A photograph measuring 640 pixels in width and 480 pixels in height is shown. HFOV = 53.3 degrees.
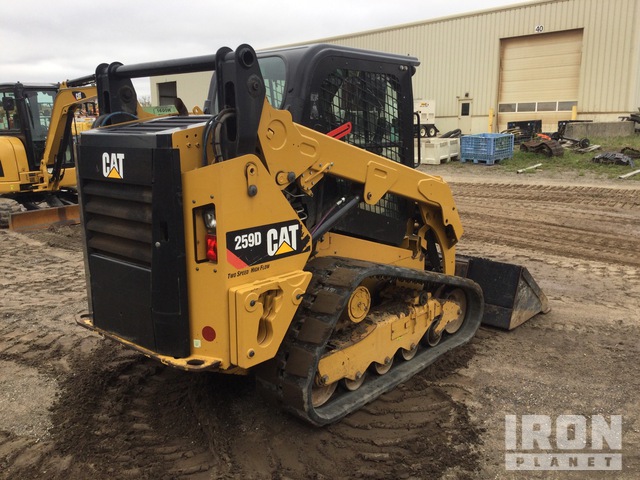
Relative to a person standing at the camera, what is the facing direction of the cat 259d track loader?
facing away from the viewer and to the right of the viewer

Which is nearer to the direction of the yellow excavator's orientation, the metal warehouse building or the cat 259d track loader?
the cat 259d track loader

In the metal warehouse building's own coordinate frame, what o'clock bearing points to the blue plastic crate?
The blue plastic crate is roughly at 11 o'clock from the metal warehouse building.

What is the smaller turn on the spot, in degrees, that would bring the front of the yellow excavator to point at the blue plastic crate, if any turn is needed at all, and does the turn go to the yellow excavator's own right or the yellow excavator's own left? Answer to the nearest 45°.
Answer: approximately 45° to the yellow excavator's own left

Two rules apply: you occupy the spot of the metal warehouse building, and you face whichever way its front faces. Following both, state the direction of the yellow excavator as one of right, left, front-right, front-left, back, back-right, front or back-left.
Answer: front

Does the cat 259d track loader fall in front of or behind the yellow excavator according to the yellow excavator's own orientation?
in front

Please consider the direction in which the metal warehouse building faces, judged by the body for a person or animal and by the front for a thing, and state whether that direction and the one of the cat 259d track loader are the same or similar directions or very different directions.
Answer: very different directions

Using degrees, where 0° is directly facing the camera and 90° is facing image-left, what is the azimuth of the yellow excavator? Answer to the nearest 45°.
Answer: approximately 315°

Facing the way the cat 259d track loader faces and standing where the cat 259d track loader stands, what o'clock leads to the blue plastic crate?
The blue plastic crate is roughly at 11 o'clock from the cat 259d track loader.

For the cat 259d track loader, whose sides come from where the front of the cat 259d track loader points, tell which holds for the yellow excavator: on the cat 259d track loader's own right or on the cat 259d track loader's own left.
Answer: on the cat 259d track loader's own left

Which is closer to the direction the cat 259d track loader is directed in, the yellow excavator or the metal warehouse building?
the metal warehouse building

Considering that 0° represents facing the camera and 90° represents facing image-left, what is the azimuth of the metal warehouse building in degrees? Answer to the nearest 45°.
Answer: approximately 45°

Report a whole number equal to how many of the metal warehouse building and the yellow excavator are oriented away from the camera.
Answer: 0

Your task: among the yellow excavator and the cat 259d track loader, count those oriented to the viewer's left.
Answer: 0
